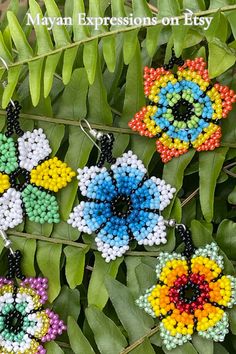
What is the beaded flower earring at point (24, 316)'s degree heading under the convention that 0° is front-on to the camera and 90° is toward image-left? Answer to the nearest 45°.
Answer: approximately 0°
